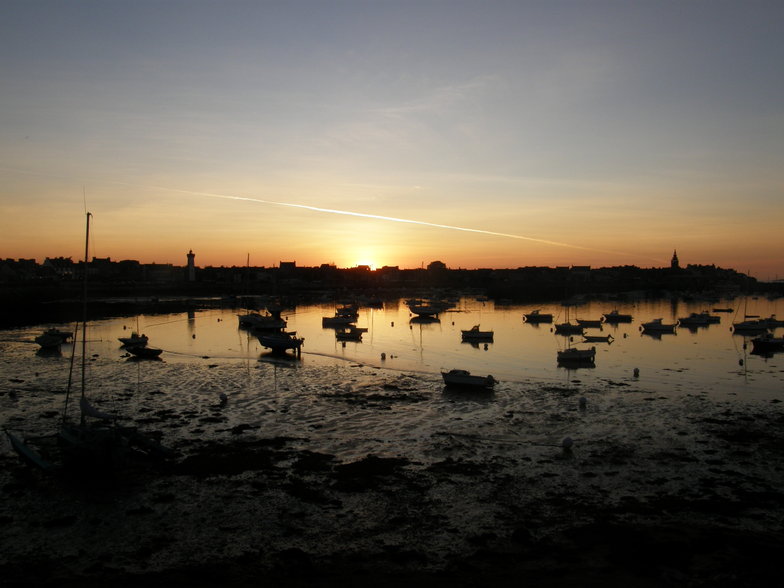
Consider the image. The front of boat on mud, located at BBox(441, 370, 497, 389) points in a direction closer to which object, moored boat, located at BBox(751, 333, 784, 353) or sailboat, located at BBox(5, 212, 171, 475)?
the sailboat

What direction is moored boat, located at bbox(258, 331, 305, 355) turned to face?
to the viewer's left

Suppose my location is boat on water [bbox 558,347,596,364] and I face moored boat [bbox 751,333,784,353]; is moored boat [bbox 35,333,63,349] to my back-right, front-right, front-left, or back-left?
back-left

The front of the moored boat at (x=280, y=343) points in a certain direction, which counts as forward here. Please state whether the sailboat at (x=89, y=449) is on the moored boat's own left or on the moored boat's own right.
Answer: on the moored boat's own left

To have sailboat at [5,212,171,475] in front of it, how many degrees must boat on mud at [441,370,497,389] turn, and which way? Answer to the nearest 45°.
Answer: approximately 45° to its left

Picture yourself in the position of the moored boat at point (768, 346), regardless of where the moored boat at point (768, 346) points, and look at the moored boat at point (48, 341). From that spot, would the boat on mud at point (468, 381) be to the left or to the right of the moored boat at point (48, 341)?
left
